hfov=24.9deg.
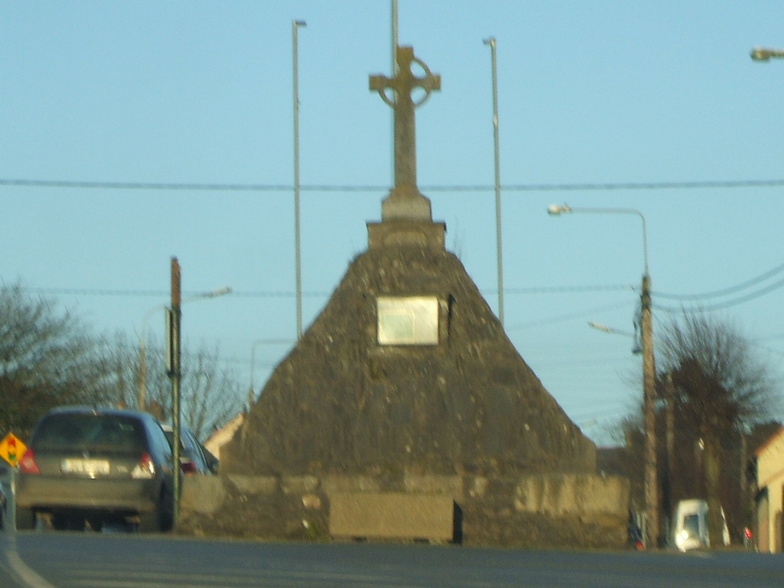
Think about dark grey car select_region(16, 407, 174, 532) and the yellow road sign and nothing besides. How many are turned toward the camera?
1

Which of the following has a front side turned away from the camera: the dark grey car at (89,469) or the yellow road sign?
the dark grey car

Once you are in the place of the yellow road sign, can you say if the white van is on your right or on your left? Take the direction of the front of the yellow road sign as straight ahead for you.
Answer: on your left

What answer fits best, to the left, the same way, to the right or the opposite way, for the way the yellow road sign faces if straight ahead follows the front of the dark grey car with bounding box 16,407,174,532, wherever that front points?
the opposite way

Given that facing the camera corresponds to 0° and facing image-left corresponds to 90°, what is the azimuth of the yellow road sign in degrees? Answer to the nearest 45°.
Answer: approximately 0°

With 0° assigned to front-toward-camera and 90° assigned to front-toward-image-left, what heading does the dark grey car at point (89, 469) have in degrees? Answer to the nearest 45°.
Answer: approximately 180°
